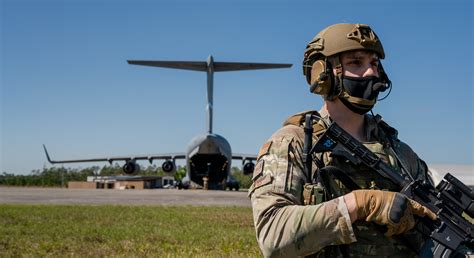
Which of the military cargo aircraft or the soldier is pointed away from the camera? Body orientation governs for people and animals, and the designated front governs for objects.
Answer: the military cargo aircraft

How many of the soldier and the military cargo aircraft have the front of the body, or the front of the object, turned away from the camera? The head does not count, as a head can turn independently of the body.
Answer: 1

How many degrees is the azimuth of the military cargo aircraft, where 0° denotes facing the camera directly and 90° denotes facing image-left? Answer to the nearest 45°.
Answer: approximately 180°

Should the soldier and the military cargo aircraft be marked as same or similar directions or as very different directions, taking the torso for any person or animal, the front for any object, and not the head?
very different directions

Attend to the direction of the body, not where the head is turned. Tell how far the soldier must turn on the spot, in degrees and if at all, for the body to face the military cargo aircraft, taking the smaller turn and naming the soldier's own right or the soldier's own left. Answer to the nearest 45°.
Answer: approximately 135° to the soldier's own left

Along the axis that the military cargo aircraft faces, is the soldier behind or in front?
behind
